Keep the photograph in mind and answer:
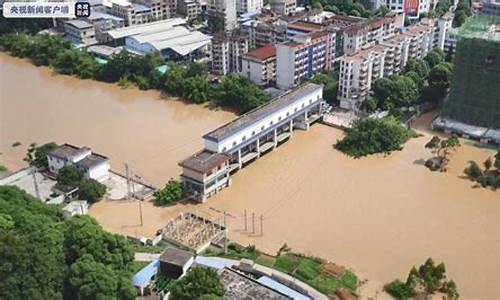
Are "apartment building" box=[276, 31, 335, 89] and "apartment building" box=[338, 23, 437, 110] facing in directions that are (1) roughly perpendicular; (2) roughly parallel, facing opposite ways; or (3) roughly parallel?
roughly parallel

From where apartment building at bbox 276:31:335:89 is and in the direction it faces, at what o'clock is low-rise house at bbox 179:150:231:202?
The low-rise house is roughly at 2 o'clock from the apartment building.

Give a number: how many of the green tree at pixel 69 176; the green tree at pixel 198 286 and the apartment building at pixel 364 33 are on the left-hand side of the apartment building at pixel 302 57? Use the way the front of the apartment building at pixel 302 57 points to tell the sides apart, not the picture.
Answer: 1

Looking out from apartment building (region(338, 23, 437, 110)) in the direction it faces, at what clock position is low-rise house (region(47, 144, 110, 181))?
The low-rise house is roughly at 3 o'clock from the apartment building.

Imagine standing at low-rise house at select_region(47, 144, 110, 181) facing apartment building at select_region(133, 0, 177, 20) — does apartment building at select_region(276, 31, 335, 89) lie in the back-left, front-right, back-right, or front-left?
front-right

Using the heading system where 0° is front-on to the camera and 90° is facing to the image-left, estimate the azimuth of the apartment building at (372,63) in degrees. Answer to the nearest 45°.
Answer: approximately 315°

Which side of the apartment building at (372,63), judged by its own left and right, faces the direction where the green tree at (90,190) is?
right

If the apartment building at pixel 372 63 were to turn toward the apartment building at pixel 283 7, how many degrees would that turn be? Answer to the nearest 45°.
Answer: approximately 180°

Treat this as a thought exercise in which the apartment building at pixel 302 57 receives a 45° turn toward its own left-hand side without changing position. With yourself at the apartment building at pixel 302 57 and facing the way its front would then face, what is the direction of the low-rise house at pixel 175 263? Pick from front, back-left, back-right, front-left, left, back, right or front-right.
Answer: right

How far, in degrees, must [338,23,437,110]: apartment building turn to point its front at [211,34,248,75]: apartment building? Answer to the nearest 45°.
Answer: approximately 135° to its right

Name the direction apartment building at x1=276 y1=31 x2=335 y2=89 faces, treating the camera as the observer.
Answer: facing the viewer and to the right of the viewer

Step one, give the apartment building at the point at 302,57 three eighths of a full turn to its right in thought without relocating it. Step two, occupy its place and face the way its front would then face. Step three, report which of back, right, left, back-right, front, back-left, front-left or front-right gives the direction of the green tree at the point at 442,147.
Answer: back-left

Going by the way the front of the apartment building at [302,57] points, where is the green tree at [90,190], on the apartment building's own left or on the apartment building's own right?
on the apartment building's own right

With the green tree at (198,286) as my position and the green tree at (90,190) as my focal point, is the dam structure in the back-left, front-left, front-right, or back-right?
front-right

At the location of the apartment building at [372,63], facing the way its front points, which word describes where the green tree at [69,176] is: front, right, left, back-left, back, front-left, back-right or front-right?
right

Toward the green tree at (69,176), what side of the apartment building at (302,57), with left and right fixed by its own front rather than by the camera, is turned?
right

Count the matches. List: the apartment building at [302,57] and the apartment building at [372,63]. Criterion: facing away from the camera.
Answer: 0

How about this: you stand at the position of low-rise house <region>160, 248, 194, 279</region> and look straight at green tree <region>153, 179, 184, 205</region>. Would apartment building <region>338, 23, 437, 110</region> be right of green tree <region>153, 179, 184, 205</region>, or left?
right

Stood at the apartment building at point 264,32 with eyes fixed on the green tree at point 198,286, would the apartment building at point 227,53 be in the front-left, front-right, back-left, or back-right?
front-right
